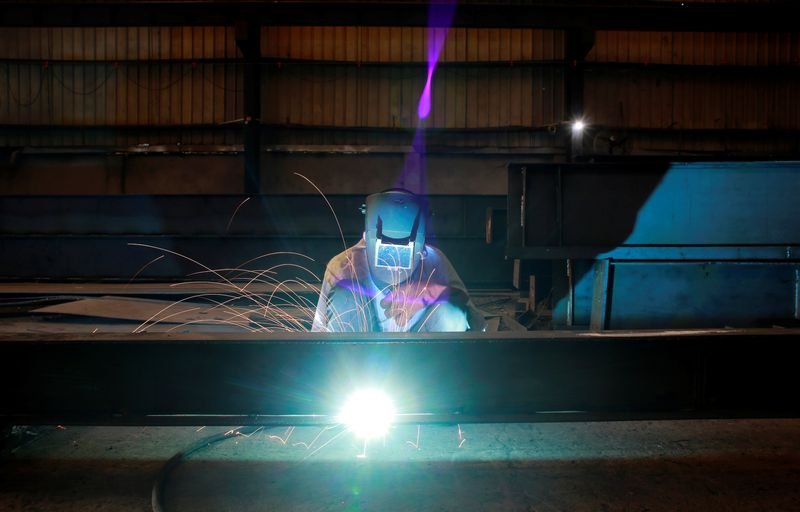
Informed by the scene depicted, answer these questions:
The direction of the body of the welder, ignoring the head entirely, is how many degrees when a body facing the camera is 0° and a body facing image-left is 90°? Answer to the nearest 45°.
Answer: approximately 0°

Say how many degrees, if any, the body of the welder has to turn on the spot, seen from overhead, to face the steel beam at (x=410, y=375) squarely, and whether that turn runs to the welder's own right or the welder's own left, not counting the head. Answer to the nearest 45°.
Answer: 0° — they already face it
